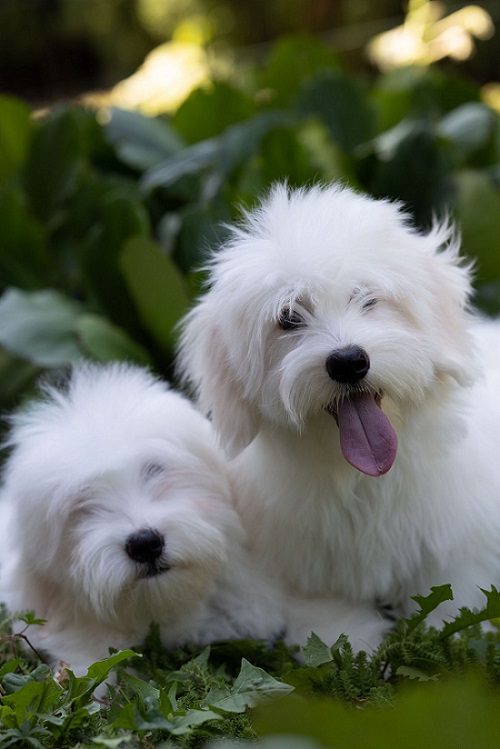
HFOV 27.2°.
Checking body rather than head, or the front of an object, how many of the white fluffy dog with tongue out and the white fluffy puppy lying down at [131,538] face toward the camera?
2

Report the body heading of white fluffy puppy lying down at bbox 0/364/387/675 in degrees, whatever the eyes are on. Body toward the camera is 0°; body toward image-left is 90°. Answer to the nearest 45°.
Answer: approximately 0°

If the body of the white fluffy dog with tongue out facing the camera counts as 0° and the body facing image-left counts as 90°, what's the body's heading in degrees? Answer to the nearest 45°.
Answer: approximately 0°
